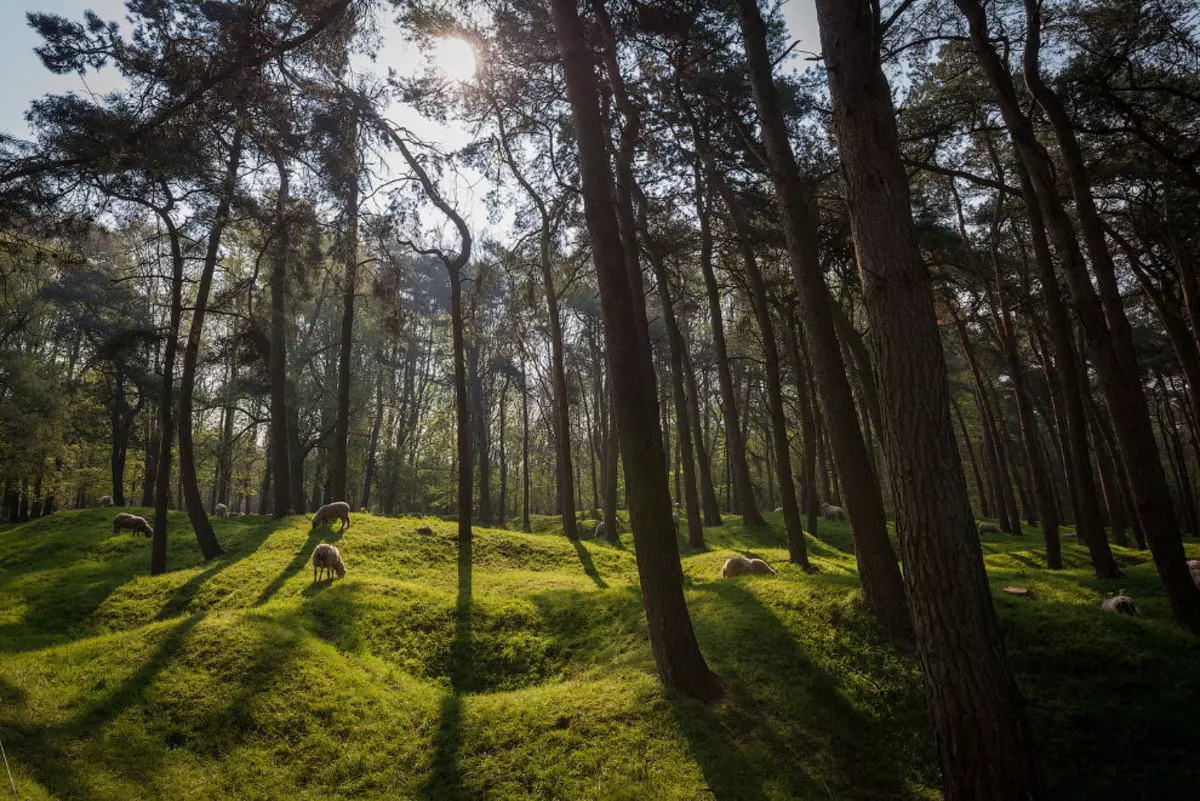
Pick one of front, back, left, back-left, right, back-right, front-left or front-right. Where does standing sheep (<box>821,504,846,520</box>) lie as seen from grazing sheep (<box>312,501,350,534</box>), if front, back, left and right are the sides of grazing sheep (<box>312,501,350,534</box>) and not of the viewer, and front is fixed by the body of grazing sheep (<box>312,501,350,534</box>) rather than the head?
back

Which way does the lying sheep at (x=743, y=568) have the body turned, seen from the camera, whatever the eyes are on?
to the viewer's right

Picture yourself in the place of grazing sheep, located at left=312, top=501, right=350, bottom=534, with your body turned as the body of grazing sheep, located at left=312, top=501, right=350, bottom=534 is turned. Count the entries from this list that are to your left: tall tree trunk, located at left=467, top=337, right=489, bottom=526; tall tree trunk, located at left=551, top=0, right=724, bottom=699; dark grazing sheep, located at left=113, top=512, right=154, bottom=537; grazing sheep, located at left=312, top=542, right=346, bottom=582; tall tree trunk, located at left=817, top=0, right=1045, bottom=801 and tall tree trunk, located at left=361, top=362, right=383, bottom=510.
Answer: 3

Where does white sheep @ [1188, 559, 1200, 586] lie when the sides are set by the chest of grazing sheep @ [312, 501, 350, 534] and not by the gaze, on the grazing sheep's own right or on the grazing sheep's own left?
on the grazing sheep's own left

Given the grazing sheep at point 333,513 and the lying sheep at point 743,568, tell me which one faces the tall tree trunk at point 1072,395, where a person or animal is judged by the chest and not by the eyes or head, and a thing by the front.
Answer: the lying sheep at point 743,568

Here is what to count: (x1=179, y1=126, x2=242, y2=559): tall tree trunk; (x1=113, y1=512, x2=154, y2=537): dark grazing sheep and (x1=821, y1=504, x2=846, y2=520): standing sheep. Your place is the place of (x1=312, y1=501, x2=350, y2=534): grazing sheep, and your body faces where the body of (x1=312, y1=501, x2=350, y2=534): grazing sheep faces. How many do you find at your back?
1

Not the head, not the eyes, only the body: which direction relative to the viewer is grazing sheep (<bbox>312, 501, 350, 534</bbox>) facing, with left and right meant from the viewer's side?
facing to the left of the viewer

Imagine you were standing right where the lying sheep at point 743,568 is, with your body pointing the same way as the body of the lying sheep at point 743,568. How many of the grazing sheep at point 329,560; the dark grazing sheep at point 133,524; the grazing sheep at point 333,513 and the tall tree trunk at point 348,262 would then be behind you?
4
